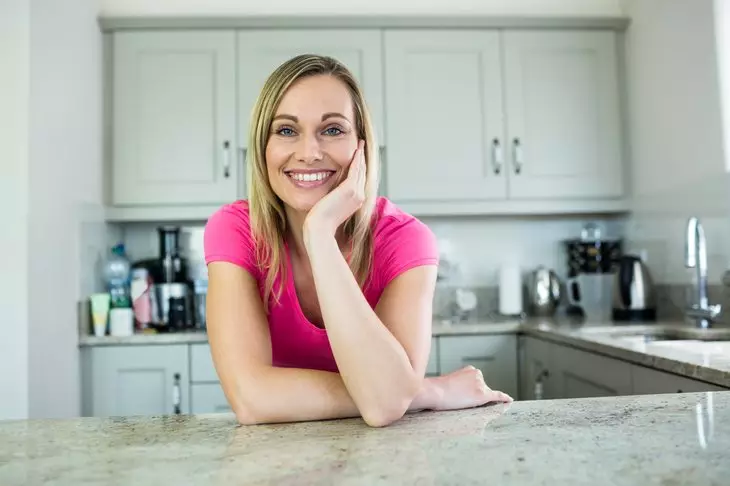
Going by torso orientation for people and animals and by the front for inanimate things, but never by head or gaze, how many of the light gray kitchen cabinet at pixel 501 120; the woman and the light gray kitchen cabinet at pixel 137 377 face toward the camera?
3

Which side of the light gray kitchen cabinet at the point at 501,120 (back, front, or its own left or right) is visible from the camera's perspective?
front

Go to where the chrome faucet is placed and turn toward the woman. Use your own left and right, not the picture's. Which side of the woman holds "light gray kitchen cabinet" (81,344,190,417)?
right

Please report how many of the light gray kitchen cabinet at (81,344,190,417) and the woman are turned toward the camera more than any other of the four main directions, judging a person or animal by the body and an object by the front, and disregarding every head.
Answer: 2

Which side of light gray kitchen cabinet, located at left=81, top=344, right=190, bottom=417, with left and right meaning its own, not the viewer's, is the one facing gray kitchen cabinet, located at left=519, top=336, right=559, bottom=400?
left

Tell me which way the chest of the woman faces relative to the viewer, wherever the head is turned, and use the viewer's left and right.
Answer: facing the viewer

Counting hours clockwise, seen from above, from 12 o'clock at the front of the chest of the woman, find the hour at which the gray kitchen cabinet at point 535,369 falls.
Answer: The gray kitchen cabinet is roughly at 7 o'clock from the woman.
